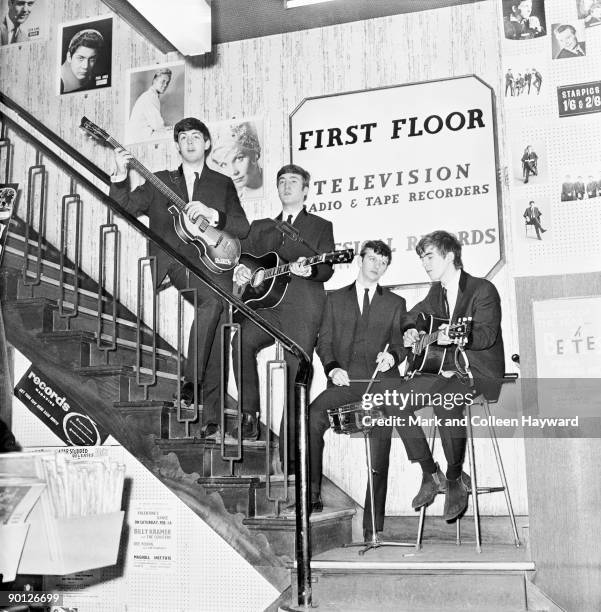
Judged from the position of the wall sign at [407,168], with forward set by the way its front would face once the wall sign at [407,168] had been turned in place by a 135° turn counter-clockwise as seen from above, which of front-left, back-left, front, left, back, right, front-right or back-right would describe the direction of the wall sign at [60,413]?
back-left

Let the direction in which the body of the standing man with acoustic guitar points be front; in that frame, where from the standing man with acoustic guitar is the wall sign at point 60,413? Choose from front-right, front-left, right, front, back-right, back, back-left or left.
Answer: right

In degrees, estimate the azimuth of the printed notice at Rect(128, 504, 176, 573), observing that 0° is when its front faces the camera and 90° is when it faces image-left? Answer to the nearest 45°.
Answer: approximately 0°

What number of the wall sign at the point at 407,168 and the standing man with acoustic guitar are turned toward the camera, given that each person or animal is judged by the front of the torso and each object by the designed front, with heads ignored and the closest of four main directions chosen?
2

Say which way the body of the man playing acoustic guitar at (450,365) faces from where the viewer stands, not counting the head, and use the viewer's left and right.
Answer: facing the viewer and to the left of the viewer

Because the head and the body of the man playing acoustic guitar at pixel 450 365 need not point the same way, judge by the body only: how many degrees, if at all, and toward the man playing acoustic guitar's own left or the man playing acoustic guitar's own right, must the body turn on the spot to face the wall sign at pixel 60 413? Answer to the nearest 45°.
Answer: approximately 45° to the man playing acoustic guitar's own right

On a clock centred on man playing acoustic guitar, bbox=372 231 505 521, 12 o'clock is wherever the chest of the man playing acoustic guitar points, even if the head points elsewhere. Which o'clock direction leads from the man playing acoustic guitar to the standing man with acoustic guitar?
The standing man with acoustic guitar is roughly at 2 o'clock from the man playing acoustic guitar.

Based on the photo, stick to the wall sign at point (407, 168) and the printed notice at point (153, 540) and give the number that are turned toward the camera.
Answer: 2

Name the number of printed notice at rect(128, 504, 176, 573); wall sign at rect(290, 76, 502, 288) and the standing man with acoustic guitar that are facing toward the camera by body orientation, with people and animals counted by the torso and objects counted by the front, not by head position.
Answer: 3
